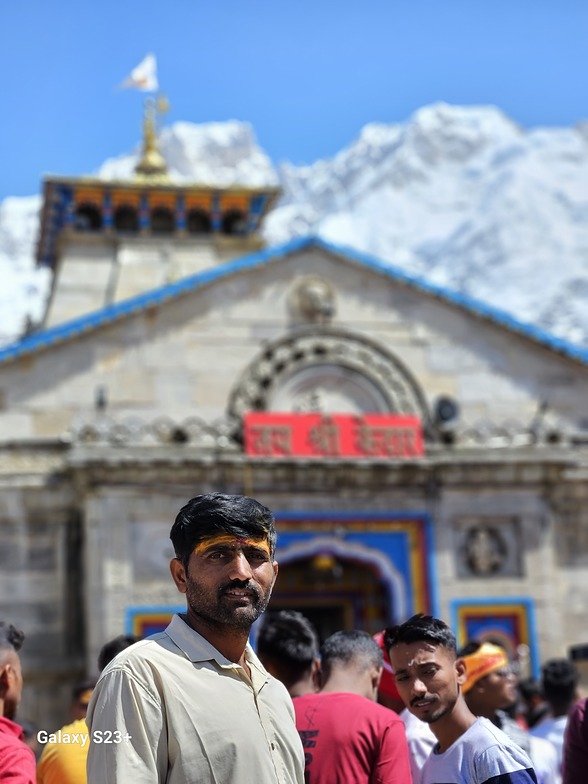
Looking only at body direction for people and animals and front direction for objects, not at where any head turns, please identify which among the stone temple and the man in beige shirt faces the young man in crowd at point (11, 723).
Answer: the stone temple

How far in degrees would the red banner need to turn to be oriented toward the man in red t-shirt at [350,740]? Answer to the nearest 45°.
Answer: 0° — it already faces them

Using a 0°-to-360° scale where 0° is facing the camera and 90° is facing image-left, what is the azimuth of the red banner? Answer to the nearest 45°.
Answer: approximately 0°

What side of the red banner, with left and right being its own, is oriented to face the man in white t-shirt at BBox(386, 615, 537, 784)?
front

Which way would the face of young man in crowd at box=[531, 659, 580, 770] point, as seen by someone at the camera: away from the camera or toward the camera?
away from the camera

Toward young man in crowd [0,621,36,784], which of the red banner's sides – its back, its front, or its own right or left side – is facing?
front

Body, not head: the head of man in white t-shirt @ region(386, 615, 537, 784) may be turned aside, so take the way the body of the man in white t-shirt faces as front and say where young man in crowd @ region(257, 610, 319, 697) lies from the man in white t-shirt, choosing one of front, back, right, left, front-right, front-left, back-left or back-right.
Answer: right

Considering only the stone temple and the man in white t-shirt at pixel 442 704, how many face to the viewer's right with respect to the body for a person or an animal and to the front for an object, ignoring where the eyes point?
0

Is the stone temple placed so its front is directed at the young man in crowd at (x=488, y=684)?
yes

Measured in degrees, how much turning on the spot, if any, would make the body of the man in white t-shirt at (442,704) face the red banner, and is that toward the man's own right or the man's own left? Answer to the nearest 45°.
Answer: approximately 135° to the man's own right
